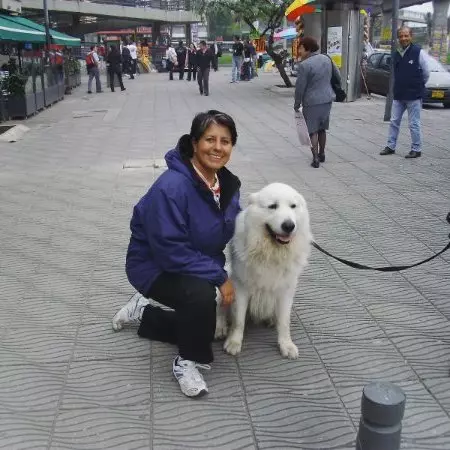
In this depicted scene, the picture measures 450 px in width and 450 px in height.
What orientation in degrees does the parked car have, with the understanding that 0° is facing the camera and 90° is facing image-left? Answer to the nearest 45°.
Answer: approximately 315°

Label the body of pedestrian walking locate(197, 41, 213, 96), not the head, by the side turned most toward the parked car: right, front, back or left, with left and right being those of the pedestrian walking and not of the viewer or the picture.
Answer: left

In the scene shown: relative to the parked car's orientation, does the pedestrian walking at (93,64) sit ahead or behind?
behind

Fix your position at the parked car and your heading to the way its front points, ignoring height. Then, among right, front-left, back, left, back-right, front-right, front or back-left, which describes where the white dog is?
front-right

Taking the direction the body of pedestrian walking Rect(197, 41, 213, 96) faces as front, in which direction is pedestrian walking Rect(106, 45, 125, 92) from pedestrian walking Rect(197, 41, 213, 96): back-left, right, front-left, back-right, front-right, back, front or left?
back-right

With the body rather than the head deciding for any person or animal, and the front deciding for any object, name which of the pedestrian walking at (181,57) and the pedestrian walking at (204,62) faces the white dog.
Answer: the pedestrian walking at (204,62)

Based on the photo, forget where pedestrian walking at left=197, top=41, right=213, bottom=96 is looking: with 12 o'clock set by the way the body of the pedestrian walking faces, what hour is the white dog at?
The white dog is roughly at 12 o'clock from the pedestrian walking.
